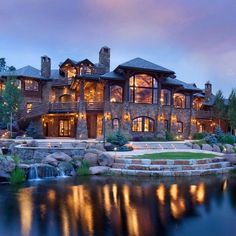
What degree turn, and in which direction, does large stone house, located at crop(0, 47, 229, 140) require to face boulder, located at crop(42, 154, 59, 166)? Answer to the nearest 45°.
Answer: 0° — it already faces it

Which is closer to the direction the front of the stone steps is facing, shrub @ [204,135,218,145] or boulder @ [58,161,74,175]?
the boulder

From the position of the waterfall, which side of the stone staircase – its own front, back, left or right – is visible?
right

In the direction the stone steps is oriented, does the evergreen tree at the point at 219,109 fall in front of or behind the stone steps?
behind

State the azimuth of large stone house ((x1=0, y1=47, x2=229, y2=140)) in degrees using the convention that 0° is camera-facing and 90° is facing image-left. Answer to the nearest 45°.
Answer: approximately 0°

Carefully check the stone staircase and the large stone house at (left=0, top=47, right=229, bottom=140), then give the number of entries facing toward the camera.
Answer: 2

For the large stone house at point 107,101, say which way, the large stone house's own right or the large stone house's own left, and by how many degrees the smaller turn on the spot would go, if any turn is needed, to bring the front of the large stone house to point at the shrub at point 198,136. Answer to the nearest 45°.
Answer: approximately 90° to the large stone house's own left

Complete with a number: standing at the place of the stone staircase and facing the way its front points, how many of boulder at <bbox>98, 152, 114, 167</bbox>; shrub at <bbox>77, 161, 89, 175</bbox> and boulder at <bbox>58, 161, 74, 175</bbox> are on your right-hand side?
3
